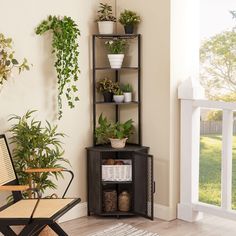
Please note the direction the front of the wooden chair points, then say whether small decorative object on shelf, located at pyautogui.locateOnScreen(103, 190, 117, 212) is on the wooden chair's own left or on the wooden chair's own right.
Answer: on the wooden chair's own left

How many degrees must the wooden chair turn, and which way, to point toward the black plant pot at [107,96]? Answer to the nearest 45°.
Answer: approximately 45° to its left

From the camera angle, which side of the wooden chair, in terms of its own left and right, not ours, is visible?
right
